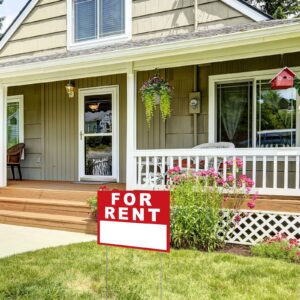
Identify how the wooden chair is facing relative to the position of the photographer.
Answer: facing the viewer and to the left of the viewer

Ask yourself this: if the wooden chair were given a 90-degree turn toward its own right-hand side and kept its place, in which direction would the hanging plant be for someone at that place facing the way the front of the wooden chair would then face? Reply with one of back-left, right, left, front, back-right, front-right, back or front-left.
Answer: back

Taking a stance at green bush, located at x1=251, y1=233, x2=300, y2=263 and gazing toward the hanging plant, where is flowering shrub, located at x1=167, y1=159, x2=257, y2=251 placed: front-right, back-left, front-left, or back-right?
front-left

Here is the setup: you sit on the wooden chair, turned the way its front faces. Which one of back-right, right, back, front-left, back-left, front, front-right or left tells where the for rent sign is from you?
front-left

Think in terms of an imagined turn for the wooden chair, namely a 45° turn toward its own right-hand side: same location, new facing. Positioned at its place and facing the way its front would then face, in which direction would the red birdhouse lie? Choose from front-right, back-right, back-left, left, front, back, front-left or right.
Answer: back-left

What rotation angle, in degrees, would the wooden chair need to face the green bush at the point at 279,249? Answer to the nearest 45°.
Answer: approximately 90° to its left
